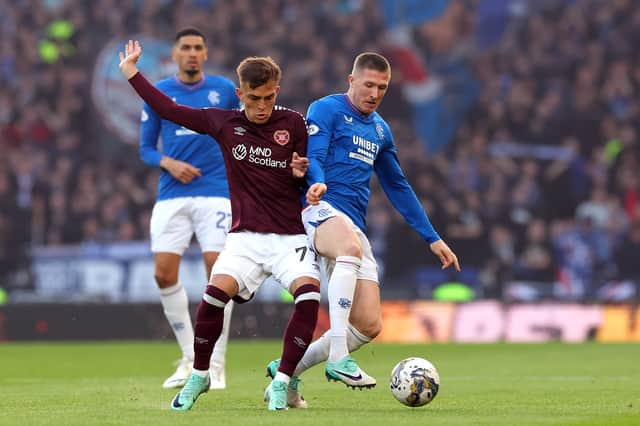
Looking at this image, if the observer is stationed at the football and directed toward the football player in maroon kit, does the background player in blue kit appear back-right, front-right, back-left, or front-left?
front-right

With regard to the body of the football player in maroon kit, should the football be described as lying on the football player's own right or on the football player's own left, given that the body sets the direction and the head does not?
on the football player's own left

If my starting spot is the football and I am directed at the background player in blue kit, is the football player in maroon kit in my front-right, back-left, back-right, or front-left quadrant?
front-left

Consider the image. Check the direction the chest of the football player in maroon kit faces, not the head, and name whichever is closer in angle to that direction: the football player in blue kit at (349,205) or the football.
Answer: the football

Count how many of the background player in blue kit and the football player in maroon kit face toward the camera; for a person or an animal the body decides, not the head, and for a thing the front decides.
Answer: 2

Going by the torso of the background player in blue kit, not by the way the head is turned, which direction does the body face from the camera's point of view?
toward the camera

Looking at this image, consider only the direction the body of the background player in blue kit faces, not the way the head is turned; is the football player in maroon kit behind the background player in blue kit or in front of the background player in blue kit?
in front

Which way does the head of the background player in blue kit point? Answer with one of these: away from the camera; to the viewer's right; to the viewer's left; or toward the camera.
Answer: toward the camera

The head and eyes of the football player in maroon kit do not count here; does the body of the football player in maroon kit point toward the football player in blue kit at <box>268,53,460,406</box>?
no

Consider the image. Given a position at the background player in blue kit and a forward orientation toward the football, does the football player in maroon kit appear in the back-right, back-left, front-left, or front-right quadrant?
front-right

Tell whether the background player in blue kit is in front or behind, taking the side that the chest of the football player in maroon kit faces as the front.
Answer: behind

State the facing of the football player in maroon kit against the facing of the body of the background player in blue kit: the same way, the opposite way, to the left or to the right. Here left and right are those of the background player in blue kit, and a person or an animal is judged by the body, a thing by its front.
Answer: the same way
